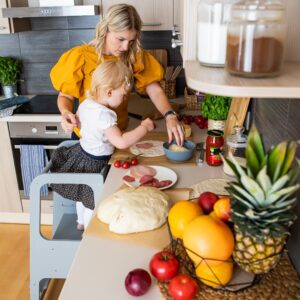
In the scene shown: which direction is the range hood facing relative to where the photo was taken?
toward the camera

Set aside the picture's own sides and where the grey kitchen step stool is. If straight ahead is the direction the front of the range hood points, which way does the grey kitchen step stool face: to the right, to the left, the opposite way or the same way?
to the left

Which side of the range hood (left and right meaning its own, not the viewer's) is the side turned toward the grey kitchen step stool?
front

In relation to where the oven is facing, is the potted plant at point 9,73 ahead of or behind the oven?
behind

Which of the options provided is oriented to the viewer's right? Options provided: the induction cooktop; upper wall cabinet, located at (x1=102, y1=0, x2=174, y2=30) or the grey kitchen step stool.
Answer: the grey kitchen step stool

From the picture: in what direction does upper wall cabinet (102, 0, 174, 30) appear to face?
toward the camera

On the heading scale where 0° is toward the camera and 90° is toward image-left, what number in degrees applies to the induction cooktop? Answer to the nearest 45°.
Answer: approximately 0°

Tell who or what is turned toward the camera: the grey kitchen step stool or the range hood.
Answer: the range hood

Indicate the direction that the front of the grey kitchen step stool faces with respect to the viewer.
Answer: facing to the right of the viewer

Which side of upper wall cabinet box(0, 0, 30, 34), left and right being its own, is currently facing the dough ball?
front

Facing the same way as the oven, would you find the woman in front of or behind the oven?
in front

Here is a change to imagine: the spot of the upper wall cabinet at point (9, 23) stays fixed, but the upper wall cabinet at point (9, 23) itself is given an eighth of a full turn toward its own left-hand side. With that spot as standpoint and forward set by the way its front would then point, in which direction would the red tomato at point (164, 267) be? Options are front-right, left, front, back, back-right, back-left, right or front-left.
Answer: front-right

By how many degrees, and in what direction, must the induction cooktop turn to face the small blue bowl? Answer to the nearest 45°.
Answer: approximately 45° to its left

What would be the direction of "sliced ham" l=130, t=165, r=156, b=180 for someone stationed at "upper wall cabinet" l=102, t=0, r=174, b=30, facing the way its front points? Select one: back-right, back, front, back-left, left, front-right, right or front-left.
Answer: front
